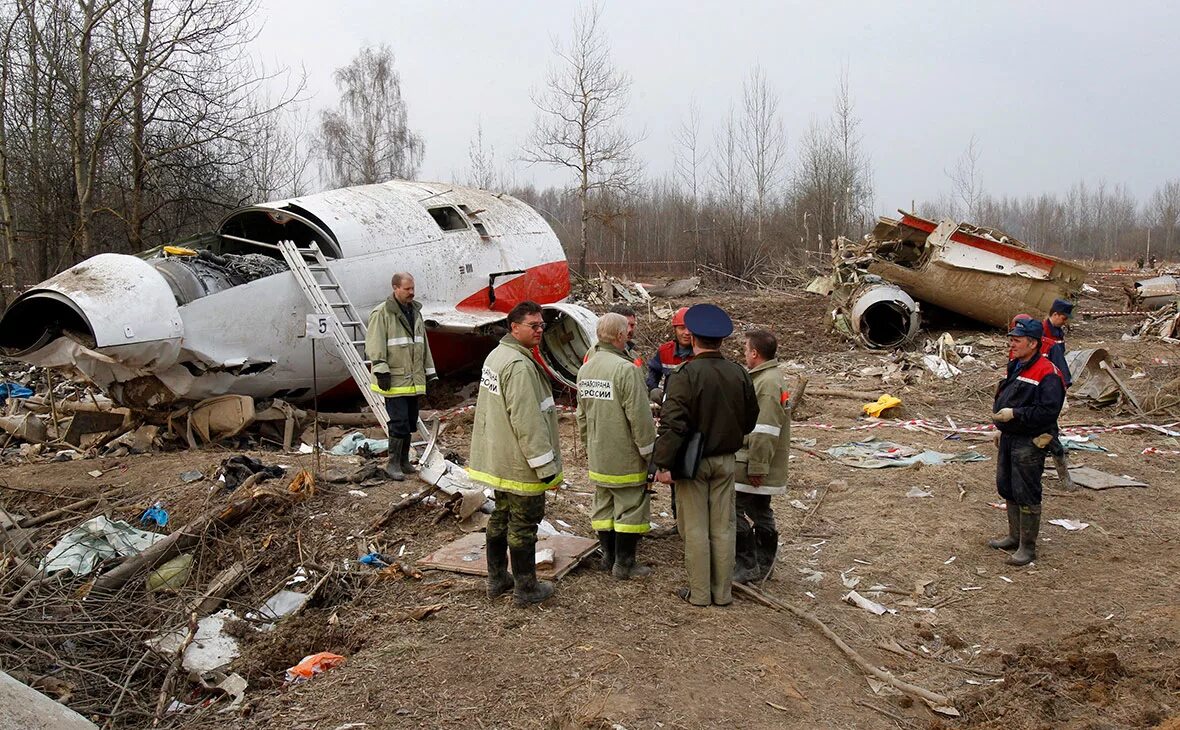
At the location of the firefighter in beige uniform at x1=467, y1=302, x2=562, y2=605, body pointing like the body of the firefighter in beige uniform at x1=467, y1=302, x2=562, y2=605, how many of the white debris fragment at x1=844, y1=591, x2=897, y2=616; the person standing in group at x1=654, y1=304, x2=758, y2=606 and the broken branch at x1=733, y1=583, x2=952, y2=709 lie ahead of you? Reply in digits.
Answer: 3

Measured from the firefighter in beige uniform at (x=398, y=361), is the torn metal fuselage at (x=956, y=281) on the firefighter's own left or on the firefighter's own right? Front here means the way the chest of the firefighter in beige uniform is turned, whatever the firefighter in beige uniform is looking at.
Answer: on the firefighter's own left

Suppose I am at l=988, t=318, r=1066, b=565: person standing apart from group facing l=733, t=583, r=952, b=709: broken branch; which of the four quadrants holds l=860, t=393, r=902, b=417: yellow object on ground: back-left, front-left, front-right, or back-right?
back-right

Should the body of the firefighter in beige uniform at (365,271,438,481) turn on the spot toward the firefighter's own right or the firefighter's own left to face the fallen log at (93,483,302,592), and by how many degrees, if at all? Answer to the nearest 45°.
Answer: approximately 90° to the firefighter's own right

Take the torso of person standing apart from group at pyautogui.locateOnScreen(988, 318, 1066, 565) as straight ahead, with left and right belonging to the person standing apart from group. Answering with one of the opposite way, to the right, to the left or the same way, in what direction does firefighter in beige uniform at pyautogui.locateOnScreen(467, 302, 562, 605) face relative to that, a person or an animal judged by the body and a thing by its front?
the opposite way

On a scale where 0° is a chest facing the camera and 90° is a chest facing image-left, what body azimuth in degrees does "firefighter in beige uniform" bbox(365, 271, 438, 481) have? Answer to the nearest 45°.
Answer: approximately 315°

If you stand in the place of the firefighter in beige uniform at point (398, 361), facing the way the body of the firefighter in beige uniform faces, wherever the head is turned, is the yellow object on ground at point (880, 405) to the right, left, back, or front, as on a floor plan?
left

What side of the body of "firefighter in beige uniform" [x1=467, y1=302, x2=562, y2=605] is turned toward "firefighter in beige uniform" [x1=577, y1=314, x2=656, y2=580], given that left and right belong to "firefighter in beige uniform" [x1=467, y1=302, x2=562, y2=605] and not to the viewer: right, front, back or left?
front

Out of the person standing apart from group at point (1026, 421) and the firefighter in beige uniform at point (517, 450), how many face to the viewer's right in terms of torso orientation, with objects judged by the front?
1

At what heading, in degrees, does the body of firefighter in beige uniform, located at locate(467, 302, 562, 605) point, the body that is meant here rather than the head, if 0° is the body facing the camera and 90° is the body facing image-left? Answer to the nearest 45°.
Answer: approximately 270°

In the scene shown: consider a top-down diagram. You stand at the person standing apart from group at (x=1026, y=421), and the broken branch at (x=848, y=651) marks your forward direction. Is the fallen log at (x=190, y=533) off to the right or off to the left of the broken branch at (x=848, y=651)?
right
